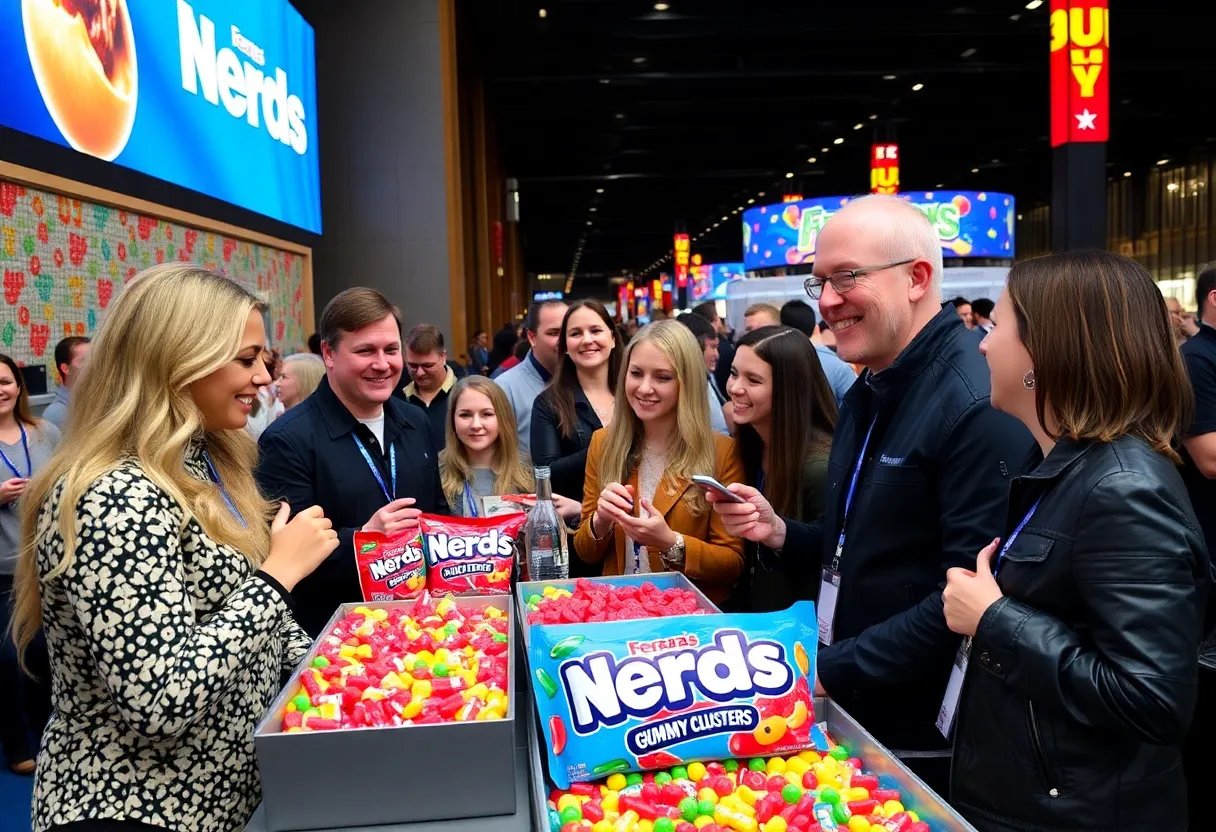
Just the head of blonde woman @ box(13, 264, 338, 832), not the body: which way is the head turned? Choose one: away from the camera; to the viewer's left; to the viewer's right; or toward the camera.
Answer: to the viewer's right

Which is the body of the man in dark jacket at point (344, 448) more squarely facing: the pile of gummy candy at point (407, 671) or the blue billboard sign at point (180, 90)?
the pile of gummy candy

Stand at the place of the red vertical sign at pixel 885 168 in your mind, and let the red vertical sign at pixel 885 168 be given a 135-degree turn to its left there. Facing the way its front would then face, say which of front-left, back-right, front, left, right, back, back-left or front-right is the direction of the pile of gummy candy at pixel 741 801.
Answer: back-right

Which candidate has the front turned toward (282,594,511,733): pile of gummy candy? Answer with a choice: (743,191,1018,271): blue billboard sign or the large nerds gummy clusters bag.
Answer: the blue billboard sign

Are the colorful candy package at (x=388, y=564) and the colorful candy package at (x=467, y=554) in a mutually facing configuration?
no

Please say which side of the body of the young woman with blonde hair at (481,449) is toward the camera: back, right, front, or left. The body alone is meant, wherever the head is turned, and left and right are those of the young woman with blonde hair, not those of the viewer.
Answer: front

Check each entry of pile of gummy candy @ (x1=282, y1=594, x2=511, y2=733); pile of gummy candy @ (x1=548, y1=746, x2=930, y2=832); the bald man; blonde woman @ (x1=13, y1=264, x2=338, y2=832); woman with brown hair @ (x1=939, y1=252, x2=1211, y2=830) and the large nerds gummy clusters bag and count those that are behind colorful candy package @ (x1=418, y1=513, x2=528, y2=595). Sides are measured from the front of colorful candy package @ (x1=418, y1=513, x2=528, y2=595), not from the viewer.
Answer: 0

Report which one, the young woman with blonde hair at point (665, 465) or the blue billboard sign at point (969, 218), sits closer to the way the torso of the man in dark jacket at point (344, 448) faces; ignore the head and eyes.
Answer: the young woman with blonde hair

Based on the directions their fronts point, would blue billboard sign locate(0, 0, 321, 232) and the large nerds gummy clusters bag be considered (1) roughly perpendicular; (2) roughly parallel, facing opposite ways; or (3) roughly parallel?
roughly perpendicular

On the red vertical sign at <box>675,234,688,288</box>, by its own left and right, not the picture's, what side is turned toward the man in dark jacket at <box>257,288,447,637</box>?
front

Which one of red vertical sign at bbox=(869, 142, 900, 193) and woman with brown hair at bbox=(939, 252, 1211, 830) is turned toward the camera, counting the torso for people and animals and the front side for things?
the red vertical sign

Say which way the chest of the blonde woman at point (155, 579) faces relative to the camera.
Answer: to the viewer's right

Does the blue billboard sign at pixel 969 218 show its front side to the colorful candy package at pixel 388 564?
yes

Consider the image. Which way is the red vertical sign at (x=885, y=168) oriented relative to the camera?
toward the camera

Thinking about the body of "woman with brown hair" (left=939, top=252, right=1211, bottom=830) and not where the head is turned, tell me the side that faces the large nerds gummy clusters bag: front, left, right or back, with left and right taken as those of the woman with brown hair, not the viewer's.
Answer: front

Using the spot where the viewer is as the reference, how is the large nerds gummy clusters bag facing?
facing the viewer
